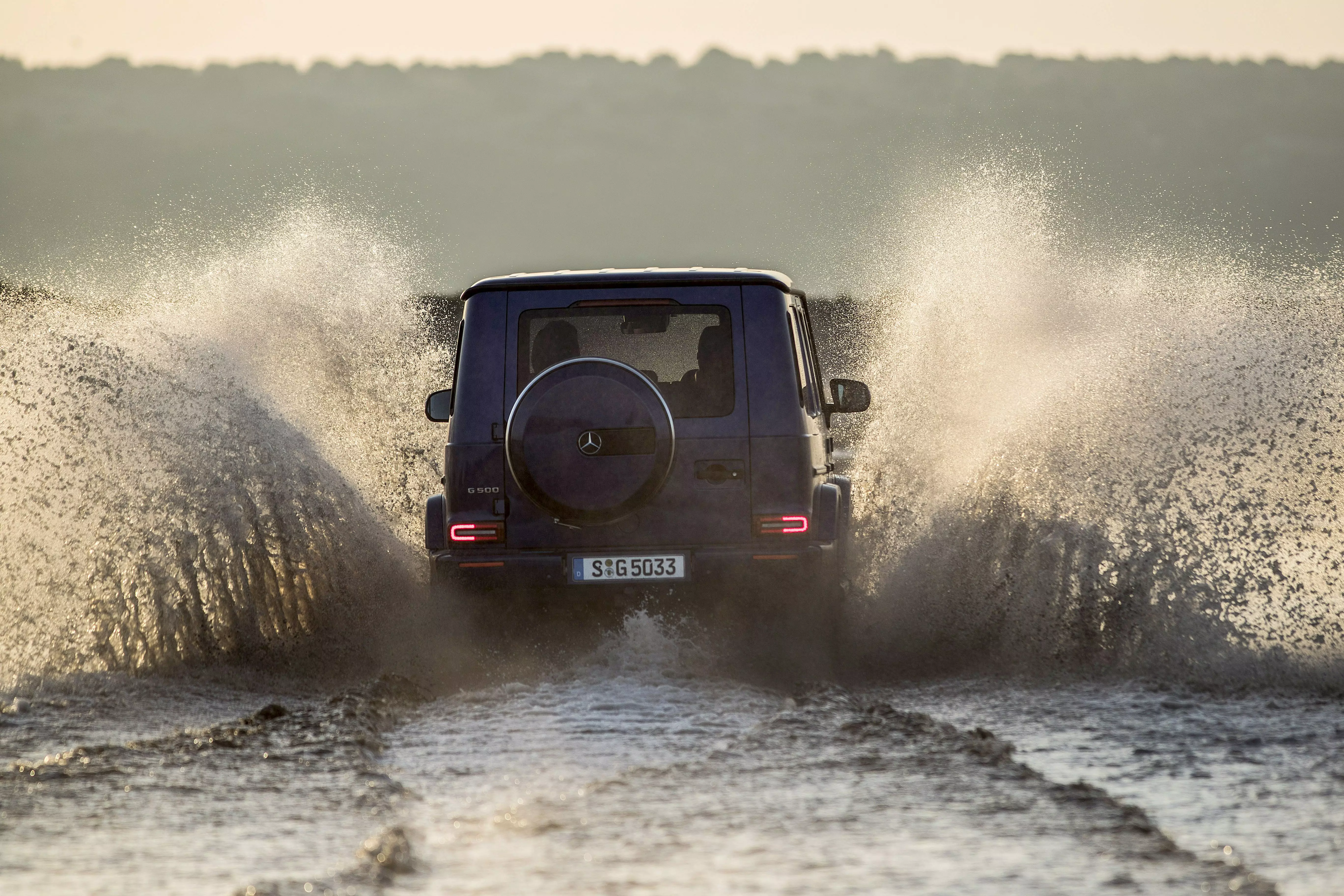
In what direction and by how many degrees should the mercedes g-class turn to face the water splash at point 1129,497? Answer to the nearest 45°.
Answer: approximately 45° to its right

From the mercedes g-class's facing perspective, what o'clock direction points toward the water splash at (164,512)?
The water splash is roughly at 10 o'clock from the mercedes g-class.

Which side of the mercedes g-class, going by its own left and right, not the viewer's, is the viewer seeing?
back
